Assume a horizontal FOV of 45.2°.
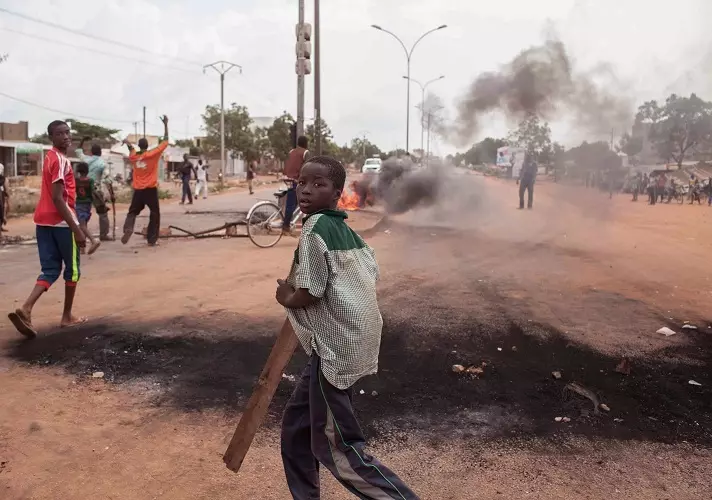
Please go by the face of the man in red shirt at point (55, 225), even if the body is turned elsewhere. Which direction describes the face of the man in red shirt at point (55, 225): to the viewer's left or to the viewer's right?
to the viewer's right

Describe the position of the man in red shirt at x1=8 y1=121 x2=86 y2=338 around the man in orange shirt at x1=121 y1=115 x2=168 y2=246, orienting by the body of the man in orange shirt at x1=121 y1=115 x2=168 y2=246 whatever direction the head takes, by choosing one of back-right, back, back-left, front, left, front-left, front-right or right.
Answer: back

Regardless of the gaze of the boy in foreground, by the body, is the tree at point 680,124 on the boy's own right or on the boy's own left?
on the boy's own right

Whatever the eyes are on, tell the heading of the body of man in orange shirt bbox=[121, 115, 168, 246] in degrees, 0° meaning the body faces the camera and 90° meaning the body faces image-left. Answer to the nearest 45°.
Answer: approximately 180°
